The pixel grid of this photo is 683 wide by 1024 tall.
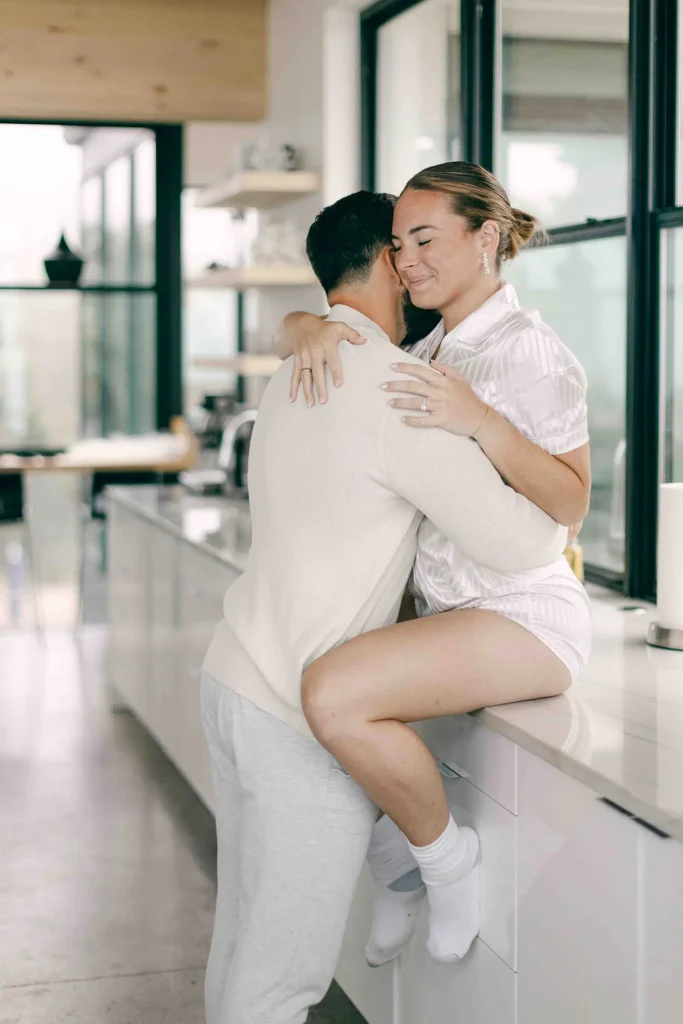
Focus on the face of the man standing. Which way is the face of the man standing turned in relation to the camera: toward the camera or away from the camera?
away from the camera

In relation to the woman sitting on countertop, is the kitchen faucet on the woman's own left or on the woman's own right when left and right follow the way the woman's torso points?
on the woman's own right

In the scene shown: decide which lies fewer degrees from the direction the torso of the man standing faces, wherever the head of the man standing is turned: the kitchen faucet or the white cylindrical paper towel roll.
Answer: the white cylindrical paper towel roll

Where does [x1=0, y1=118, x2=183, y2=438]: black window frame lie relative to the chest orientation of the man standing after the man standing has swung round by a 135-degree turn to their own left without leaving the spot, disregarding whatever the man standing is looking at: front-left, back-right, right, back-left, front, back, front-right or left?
right

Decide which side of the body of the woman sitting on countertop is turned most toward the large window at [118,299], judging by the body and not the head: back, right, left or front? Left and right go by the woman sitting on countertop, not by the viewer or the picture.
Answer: right

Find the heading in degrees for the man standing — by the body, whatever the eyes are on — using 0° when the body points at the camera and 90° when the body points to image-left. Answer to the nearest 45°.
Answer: approximately 225°

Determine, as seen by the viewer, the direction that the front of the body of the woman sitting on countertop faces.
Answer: to the viewer's left

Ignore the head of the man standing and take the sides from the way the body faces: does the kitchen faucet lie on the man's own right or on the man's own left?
on the man's own left

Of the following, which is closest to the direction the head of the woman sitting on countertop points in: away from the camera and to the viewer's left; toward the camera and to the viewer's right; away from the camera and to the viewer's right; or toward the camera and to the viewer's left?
toward the camera and to the viewer's left

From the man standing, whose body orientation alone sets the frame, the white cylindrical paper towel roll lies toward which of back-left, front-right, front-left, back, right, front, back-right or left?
front
